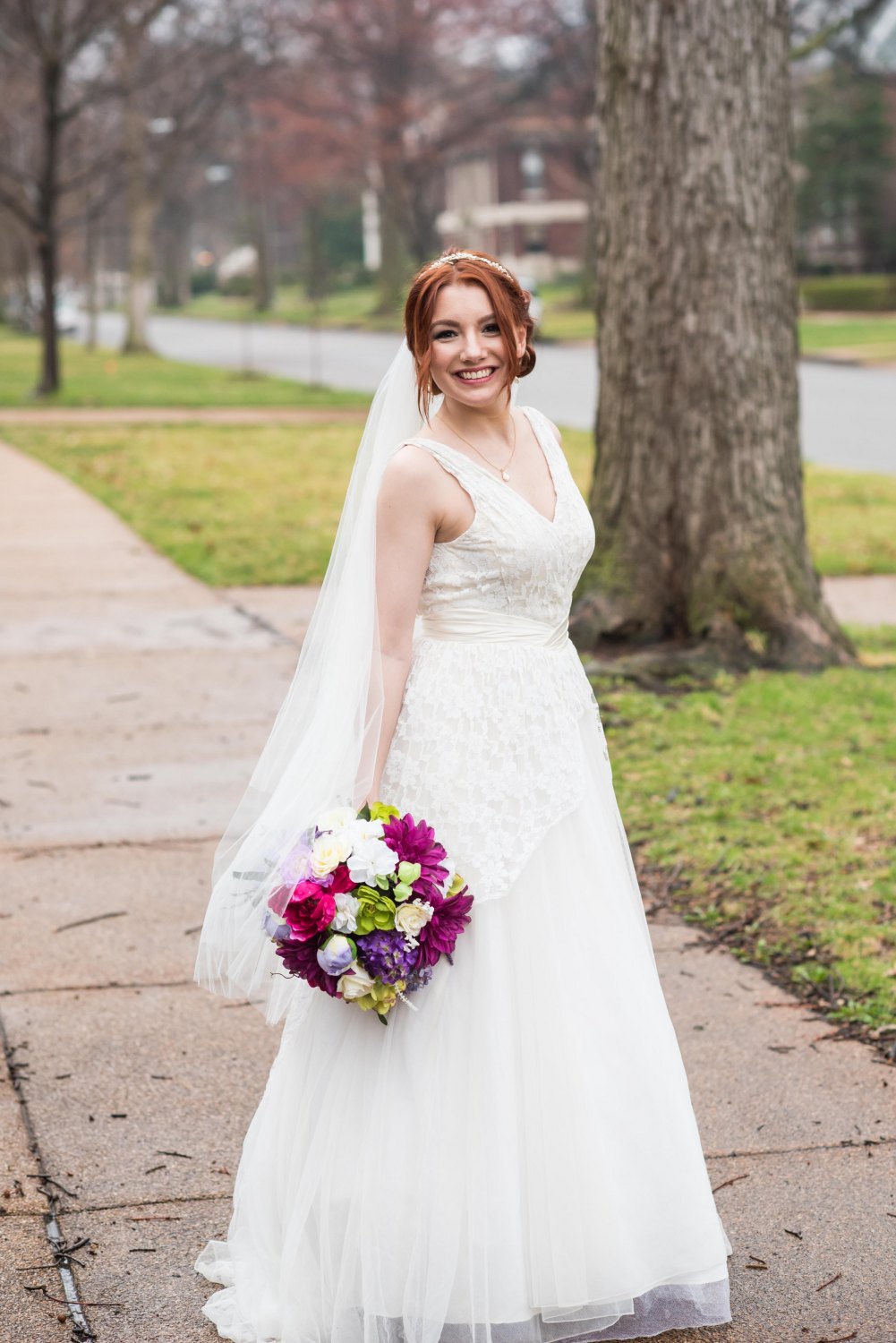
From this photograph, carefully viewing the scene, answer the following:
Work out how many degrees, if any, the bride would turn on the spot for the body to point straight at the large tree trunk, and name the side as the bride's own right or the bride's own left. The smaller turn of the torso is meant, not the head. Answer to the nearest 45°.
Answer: approximately 135° to the bride's own left

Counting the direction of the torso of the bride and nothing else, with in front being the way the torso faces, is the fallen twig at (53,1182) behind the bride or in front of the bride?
behind

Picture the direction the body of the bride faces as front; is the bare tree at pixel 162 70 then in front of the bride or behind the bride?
behind

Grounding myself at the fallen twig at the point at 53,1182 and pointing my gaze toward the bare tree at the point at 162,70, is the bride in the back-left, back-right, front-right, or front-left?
back-right

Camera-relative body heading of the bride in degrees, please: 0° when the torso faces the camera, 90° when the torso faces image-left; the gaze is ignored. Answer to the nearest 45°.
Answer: approximately 315°

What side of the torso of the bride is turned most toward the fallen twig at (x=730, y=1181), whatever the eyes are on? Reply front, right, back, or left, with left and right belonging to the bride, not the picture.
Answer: left
